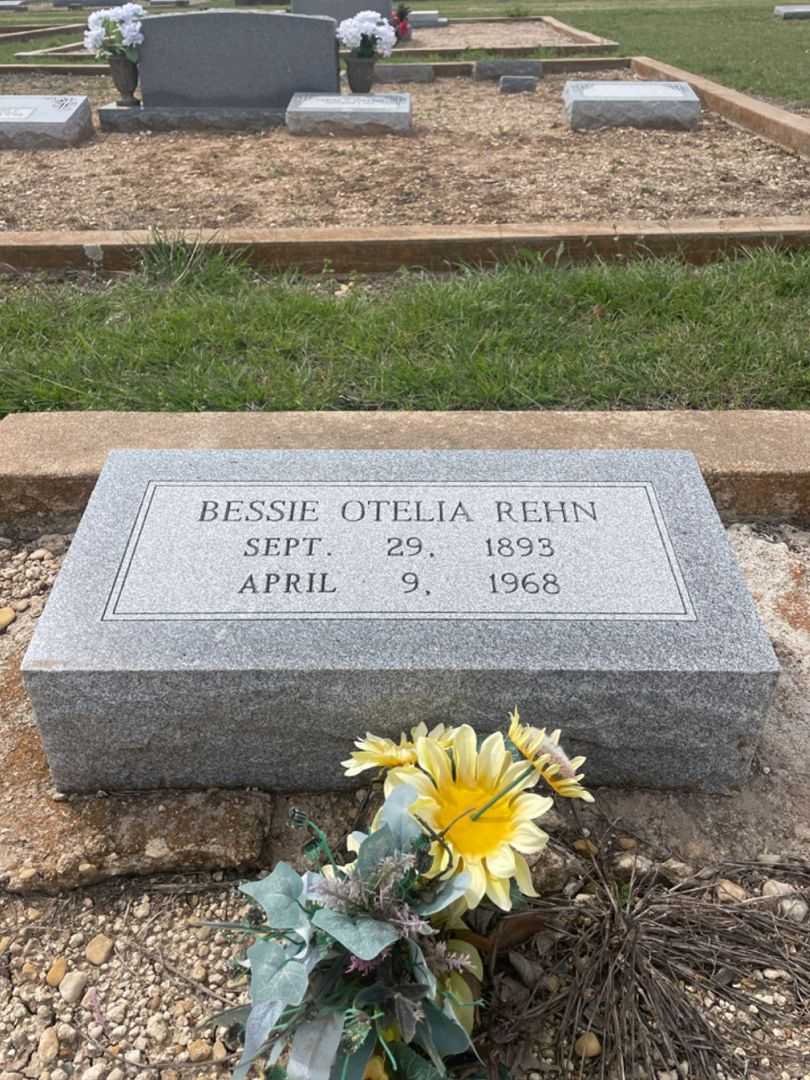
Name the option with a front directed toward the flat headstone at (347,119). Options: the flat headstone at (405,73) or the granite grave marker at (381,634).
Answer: the flat headstone at (405,73)

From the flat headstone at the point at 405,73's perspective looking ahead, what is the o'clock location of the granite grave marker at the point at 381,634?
The granite grave marker is roughly at 12 o'clock from the flat headstone.

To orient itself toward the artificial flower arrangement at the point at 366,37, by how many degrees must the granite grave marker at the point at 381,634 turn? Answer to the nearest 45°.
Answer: approximately 180°

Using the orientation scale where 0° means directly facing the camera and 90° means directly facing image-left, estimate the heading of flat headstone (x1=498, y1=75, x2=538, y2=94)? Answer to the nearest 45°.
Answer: approximately 0°

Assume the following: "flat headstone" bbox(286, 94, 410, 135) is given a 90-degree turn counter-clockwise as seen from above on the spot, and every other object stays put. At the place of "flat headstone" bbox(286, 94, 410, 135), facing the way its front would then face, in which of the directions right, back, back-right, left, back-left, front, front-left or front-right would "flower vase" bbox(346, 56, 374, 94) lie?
left

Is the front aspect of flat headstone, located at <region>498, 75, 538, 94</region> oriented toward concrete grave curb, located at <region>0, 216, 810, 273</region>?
yes

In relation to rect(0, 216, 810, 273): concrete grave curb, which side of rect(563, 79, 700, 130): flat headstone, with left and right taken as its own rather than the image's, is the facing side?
front

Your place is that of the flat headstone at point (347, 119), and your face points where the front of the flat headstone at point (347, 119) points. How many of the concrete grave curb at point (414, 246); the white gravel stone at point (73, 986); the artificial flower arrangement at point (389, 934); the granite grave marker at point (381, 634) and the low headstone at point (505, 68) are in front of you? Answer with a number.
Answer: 4

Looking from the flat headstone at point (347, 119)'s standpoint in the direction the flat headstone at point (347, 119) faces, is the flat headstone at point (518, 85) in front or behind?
behind

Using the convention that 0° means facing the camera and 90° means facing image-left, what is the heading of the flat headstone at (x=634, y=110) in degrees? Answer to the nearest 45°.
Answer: approximately 0°

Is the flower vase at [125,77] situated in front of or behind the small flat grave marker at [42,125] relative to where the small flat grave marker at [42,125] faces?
behind

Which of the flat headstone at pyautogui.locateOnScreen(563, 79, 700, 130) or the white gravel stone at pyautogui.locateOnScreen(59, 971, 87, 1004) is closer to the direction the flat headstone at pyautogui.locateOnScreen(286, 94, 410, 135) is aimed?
the white gravel stone
